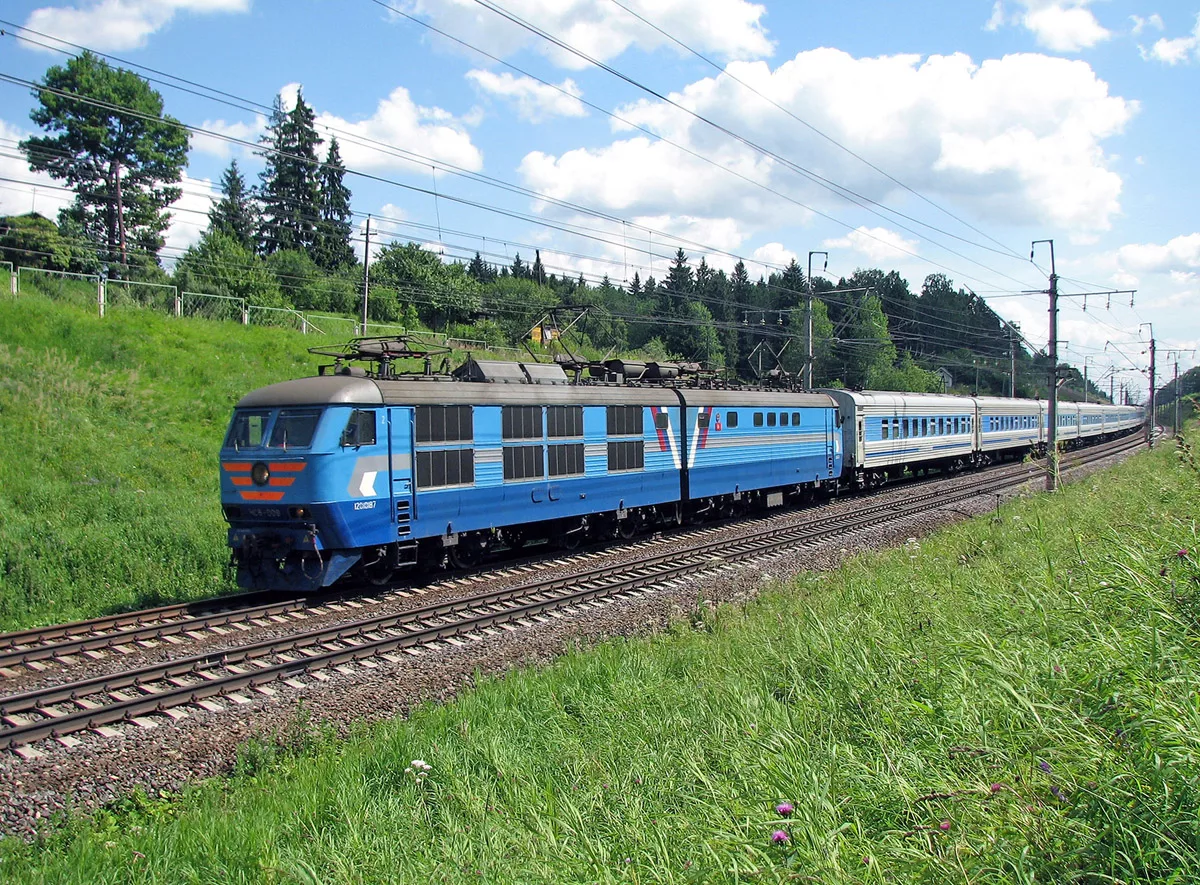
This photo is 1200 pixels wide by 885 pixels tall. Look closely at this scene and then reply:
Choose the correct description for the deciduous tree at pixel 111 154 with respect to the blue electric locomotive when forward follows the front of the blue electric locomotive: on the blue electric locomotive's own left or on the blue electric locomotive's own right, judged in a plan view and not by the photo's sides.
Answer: on the blue electric locomotive's own right

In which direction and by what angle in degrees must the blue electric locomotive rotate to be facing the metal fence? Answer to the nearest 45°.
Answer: approximately 90° to its right

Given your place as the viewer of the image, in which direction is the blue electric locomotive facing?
facing the viewer and to the left of the viewer
